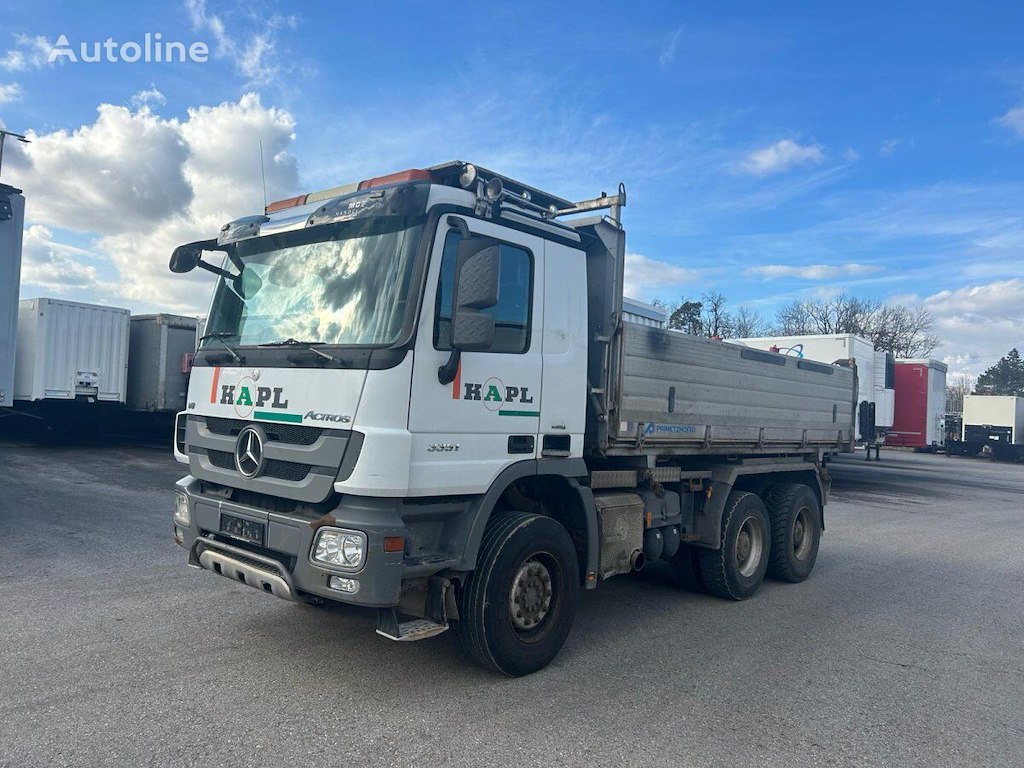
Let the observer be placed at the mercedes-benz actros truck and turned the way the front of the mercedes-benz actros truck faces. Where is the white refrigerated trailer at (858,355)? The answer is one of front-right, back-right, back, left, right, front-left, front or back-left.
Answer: back

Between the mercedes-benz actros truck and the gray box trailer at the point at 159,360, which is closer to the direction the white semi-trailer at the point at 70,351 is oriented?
the mercedes-benz actros truck

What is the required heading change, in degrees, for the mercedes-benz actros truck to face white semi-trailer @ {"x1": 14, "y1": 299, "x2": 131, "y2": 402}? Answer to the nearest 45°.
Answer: approximately 90° to its right

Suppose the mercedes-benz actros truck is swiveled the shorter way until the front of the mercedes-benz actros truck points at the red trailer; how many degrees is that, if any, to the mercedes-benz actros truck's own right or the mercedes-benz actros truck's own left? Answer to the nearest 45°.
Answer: approximately 180°

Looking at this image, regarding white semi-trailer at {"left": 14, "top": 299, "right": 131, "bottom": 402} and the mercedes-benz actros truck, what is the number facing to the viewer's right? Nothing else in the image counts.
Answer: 0

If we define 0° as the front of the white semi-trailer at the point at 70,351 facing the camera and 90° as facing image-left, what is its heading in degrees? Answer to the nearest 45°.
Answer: approximately 0°

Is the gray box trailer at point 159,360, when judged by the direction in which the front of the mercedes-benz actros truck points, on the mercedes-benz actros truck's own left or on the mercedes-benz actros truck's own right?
on the mercedes-benz actros truck's own right

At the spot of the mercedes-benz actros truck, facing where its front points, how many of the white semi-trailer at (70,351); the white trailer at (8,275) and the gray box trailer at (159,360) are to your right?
3

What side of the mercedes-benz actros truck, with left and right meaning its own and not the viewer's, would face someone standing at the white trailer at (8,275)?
right

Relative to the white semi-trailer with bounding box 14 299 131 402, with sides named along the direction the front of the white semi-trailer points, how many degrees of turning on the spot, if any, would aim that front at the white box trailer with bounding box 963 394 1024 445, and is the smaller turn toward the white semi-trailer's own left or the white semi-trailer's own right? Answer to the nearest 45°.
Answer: approximately 90° to the white semi-trailer's own left

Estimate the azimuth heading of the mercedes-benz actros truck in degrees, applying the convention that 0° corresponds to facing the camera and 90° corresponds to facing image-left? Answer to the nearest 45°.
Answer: approximately 45°

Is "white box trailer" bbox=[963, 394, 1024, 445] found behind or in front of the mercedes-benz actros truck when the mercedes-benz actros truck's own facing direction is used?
behind
